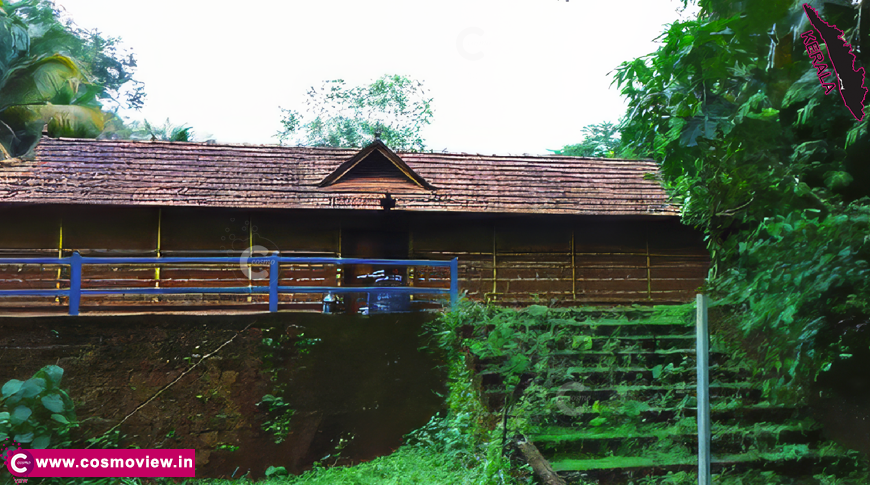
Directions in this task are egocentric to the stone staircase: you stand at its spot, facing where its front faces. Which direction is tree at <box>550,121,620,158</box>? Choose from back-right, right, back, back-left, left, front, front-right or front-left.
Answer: back

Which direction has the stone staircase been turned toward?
toward the camera

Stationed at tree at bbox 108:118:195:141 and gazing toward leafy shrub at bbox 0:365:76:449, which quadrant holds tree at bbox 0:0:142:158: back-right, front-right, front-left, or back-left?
front-right

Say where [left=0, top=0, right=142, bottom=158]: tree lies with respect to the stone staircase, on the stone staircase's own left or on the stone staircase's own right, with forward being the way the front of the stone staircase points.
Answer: on the stone staircase's own right
